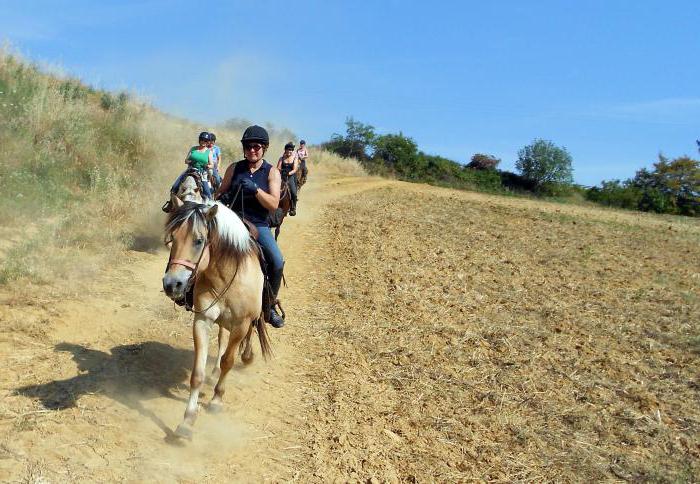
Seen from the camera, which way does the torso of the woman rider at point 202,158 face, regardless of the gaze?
toward the camera

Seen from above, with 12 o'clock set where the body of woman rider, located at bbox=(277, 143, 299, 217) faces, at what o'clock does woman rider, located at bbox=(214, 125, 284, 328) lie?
woman rider, located at bbox=(214, 125, 284, 328) is roughly at 12 o'clock from woman rider, located at bbox=(277, 143, 299, 217).

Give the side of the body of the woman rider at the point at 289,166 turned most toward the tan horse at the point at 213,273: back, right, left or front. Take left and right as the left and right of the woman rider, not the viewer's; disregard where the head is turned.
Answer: front

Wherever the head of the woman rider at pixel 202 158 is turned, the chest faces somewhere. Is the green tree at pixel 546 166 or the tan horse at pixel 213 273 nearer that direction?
the tan horse

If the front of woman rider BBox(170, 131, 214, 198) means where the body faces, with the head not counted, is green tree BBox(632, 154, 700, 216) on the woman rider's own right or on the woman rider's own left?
on the woman rider's own left

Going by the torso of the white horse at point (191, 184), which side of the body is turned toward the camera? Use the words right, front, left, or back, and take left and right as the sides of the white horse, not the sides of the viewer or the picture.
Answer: front

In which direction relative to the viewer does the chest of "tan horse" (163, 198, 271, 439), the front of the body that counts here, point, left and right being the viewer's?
facing the viewer and to the left of the viewer

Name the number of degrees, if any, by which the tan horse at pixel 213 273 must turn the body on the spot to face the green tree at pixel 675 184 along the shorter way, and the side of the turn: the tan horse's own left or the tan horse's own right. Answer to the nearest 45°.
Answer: approximately 180°

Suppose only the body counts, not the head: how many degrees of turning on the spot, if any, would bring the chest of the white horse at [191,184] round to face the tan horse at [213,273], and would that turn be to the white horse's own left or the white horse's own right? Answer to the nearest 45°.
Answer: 0° — it already faces it

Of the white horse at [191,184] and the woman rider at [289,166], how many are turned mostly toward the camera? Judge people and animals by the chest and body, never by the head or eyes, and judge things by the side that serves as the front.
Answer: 2

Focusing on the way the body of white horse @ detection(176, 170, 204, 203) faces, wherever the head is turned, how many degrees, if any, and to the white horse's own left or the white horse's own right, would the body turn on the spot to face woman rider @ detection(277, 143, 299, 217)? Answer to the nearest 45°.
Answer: approximately 135° to the white horse's own left

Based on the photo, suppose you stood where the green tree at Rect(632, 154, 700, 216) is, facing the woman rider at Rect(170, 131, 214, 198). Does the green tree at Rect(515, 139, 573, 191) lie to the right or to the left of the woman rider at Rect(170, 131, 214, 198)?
right
